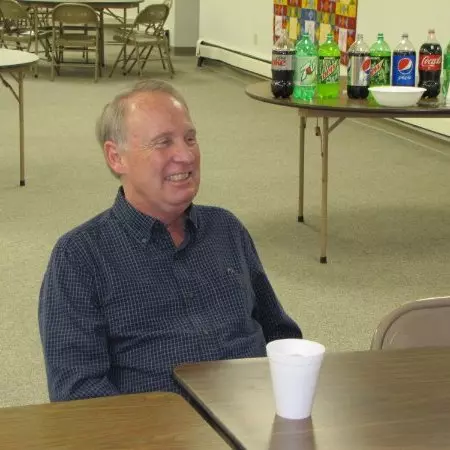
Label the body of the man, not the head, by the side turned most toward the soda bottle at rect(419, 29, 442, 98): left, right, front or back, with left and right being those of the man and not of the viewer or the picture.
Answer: left

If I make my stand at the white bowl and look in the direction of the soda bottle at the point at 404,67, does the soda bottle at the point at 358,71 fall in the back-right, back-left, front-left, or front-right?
front-left

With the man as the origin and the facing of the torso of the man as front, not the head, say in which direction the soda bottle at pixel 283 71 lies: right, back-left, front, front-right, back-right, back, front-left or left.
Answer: back-left

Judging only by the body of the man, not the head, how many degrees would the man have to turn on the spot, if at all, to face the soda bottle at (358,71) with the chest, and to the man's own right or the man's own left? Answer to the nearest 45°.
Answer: approximately 135° to the man's own left

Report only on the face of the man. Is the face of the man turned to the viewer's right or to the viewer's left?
to the viewer's right

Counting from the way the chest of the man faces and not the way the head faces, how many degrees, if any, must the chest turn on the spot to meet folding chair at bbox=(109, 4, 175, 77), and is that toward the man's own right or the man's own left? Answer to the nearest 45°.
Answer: approximately 135° to the man's own left

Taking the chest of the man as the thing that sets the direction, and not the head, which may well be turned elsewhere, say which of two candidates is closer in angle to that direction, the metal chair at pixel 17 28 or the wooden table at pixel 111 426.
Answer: the wooden table

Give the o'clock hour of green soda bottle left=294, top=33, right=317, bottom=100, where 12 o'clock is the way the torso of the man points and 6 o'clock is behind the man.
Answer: The green soda bottle is roughly at 8 o'clock from the man.

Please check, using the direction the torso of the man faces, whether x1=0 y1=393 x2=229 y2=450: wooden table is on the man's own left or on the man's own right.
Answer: on the man's own right

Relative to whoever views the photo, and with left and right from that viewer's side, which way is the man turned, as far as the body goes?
facing the viewer and to the right of the viewer
